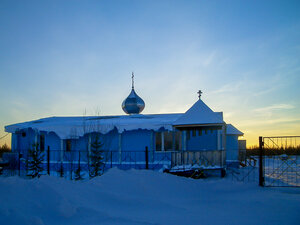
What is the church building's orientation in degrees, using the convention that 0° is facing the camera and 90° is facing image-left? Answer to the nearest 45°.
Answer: approximately 0°
